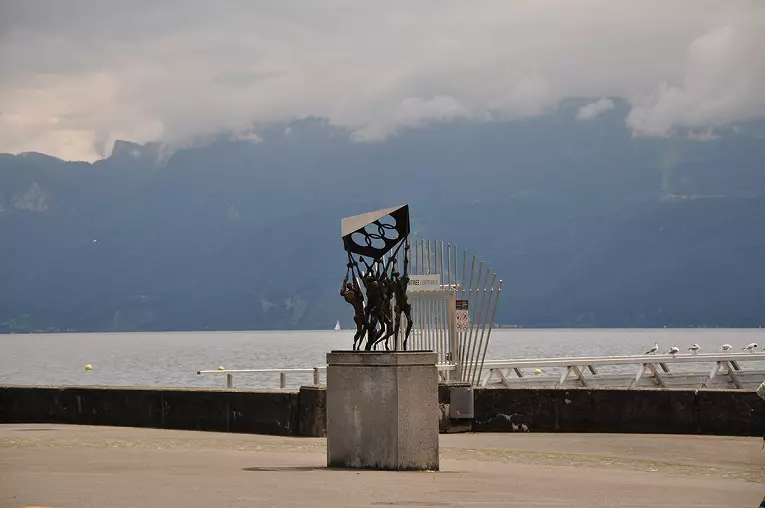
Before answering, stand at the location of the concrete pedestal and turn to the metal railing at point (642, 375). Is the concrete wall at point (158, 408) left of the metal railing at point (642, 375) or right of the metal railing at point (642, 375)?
left

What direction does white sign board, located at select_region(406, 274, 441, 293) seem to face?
toward the camera

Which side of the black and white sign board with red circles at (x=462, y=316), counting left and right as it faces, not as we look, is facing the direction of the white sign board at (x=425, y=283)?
right

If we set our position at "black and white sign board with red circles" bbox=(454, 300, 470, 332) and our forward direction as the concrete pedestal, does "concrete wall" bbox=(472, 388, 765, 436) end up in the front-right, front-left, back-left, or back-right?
front-left

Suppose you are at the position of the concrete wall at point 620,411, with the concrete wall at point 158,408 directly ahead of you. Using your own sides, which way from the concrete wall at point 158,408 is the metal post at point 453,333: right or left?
right

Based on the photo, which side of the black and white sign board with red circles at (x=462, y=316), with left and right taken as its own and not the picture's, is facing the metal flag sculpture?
front

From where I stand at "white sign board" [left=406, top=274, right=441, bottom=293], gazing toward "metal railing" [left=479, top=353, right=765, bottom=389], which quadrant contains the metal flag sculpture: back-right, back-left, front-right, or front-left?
back-right

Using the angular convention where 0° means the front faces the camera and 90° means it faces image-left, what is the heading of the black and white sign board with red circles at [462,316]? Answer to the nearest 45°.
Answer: approximately 0°

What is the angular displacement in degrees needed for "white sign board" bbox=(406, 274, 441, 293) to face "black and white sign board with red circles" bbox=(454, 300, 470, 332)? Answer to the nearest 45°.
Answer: approximately 90° to its left

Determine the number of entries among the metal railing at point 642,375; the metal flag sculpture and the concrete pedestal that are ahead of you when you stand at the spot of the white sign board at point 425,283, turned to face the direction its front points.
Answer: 2

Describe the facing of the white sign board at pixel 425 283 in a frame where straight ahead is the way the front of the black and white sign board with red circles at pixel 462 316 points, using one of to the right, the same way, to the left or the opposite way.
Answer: the same way

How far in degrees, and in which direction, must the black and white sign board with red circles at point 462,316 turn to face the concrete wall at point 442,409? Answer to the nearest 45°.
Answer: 0° — it already faces it

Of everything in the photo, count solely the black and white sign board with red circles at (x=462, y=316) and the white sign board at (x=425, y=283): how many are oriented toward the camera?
2
